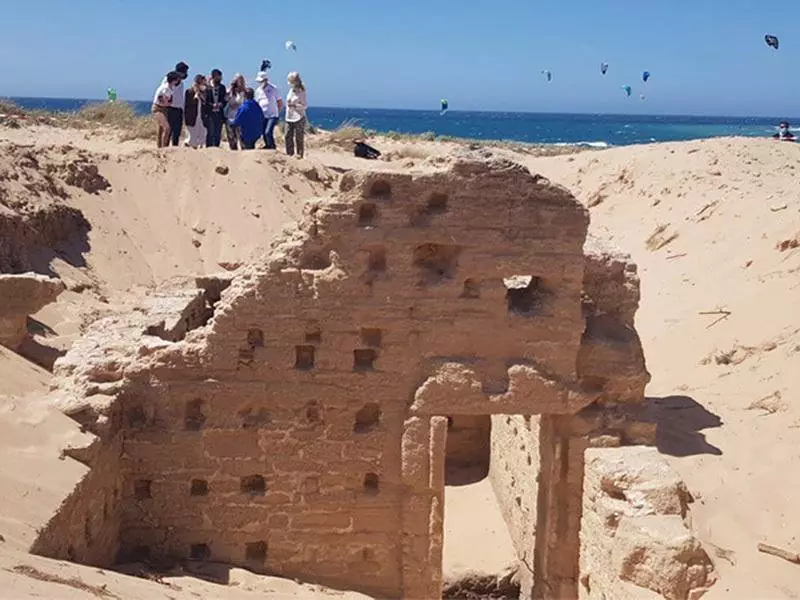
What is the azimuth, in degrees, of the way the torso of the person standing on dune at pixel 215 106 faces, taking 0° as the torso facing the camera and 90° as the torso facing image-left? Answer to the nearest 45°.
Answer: approximately 0°

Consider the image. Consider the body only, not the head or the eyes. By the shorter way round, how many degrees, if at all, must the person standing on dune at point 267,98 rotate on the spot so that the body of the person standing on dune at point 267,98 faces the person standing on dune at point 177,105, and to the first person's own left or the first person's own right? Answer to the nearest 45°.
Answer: approximately 45° to the first person's own right

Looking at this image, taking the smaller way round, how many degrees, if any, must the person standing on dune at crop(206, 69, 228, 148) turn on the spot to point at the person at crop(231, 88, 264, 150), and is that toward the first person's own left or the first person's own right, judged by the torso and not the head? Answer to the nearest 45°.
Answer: approximately 45° to the first person's own left

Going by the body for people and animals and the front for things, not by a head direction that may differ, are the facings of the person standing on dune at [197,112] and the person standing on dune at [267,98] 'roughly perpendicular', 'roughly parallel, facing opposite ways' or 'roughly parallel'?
roughly perpendicular

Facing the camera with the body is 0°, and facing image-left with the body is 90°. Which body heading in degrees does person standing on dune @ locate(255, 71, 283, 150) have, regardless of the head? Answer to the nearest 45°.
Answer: approximately 45°
